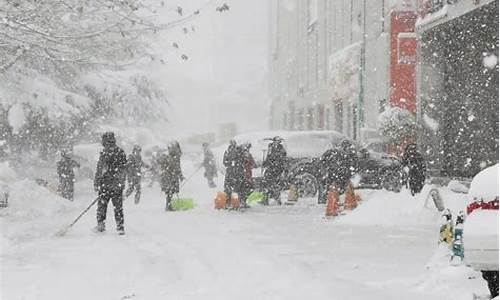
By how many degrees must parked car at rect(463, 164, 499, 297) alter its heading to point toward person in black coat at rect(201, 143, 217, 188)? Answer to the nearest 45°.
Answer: approximately 45° to its left

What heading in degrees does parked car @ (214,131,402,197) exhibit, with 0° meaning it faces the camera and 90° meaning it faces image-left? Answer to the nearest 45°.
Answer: approximately 270°

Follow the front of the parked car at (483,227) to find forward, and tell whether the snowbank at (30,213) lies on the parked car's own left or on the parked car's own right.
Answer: on the parked car's own left

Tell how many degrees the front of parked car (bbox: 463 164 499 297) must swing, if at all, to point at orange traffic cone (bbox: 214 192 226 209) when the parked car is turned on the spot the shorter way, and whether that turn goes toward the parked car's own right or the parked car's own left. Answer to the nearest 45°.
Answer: approximately 45° to the parked car's own left

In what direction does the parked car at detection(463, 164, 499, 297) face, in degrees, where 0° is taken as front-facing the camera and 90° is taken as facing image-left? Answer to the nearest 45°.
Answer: approximately 180°

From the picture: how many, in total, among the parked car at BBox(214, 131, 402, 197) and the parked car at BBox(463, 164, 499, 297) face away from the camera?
1
